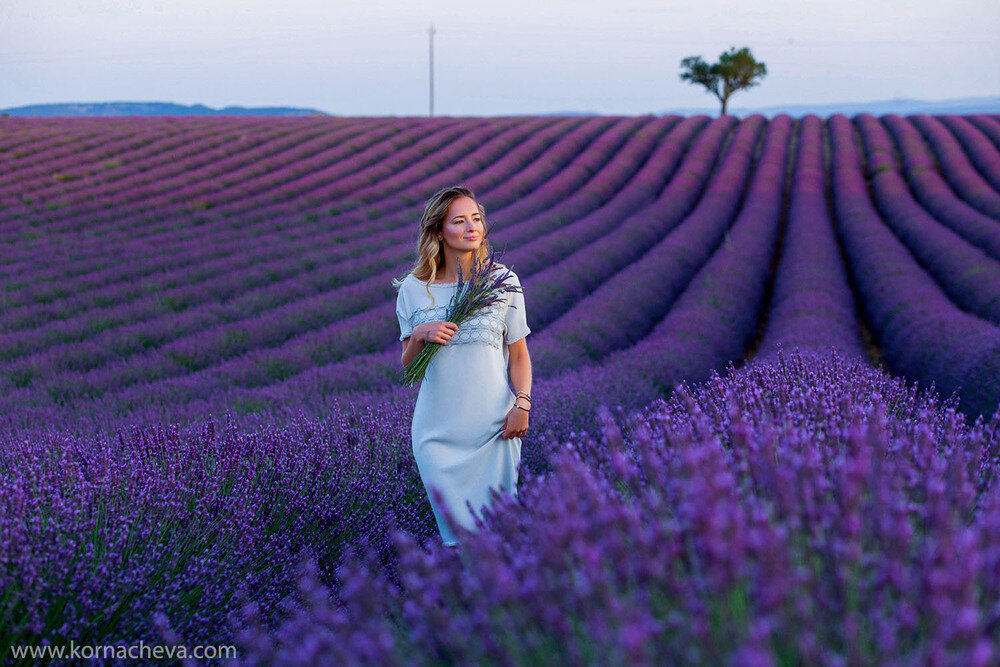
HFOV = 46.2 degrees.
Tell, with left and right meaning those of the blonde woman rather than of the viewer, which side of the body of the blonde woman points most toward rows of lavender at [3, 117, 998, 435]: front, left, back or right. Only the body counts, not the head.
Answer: back

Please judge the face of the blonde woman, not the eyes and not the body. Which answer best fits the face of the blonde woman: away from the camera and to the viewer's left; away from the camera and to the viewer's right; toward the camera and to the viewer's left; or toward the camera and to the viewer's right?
toward the camera and to the viewer's right

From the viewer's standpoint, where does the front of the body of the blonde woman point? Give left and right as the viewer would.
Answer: facing the viewer

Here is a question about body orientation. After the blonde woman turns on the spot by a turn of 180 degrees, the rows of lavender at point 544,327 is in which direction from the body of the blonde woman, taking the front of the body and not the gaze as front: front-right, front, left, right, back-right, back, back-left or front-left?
front

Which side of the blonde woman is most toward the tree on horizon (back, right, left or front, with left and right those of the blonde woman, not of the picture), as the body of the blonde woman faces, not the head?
back
